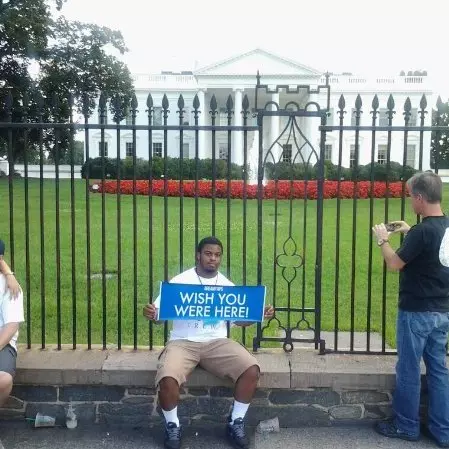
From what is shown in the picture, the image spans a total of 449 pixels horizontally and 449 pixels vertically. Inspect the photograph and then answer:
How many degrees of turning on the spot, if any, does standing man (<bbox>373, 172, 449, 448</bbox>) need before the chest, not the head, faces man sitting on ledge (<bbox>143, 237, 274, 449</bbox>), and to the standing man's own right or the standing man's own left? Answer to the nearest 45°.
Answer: approximately 45° to the standing man's own left

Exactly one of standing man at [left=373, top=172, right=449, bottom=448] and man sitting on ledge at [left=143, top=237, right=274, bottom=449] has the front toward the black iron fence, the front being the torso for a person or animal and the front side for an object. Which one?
the standing man

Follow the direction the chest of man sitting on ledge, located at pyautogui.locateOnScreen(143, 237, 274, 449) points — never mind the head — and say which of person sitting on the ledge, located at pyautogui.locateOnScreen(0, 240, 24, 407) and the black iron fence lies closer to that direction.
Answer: the person sitting on the ledge

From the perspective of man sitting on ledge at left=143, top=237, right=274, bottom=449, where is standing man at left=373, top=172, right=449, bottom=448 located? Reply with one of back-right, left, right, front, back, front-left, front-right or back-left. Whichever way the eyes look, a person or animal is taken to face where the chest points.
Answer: left

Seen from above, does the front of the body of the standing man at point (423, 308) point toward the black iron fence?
yes

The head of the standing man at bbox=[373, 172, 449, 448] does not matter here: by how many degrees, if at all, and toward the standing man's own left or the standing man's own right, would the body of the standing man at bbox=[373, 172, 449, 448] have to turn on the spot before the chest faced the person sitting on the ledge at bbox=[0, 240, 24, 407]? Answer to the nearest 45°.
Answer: approximately 45° to the standing man's own left

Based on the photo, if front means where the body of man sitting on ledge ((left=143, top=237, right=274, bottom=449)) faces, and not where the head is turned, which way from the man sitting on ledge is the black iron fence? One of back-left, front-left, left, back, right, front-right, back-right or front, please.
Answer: back

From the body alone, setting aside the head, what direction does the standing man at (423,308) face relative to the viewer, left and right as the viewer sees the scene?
facing away from the viewer and to the left of the viewer

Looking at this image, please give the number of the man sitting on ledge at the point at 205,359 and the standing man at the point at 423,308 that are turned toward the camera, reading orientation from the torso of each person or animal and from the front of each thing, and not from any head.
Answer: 1

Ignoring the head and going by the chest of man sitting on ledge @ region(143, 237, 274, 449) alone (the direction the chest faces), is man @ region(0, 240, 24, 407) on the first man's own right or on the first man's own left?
on the first man's own right

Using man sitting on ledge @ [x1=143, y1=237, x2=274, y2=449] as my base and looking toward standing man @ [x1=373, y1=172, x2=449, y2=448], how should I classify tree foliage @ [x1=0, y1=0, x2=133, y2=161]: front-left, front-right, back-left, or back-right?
back-left

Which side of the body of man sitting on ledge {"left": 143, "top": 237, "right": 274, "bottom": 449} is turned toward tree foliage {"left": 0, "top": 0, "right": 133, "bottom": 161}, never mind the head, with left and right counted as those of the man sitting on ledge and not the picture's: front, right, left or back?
back

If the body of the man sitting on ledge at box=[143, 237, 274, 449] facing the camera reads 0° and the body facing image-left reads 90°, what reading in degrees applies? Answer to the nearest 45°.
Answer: approximately 0°
